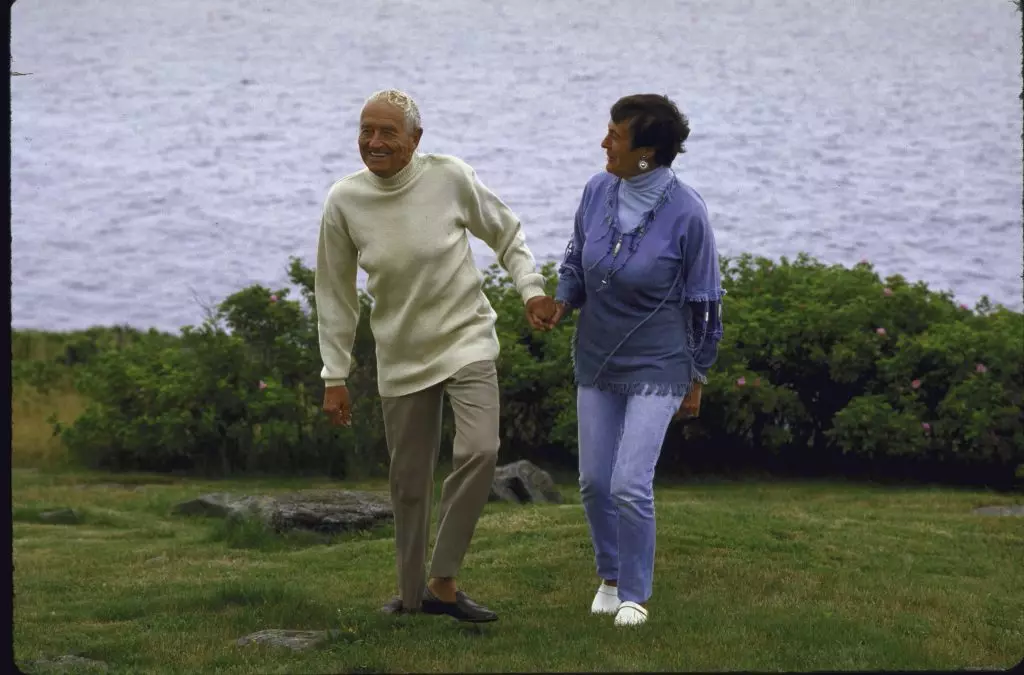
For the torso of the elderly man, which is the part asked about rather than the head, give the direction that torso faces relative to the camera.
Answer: toward the camera

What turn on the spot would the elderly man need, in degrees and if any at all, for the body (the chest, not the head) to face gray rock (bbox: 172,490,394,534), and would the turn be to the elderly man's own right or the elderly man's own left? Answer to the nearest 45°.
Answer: approximately 180°

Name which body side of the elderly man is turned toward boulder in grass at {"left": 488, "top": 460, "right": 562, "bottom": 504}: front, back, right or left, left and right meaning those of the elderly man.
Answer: back

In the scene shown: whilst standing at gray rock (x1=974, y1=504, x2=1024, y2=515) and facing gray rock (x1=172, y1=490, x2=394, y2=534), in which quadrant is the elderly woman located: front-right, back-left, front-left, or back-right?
front-left

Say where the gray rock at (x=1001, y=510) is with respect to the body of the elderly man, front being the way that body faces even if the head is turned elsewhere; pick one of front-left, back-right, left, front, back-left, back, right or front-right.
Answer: back-left

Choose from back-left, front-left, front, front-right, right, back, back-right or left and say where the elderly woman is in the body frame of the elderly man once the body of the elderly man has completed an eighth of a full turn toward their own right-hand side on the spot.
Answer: back-left
